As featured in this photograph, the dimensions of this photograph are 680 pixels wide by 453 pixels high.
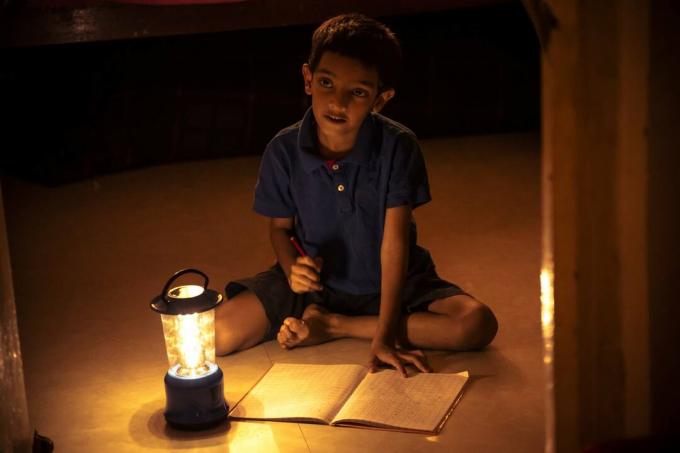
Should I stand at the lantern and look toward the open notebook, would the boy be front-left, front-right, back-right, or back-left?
front-left

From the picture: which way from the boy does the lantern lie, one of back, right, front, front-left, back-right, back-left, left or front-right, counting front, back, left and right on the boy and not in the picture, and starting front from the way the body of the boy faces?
front-right

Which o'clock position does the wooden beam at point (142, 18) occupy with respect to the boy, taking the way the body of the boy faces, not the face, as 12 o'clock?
The wooden beam is roughly at 5 o'clock from the boy.

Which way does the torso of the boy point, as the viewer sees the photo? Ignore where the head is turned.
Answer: toward the camera

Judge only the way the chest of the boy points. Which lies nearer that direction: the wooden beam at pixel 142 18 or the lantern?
the lantern
